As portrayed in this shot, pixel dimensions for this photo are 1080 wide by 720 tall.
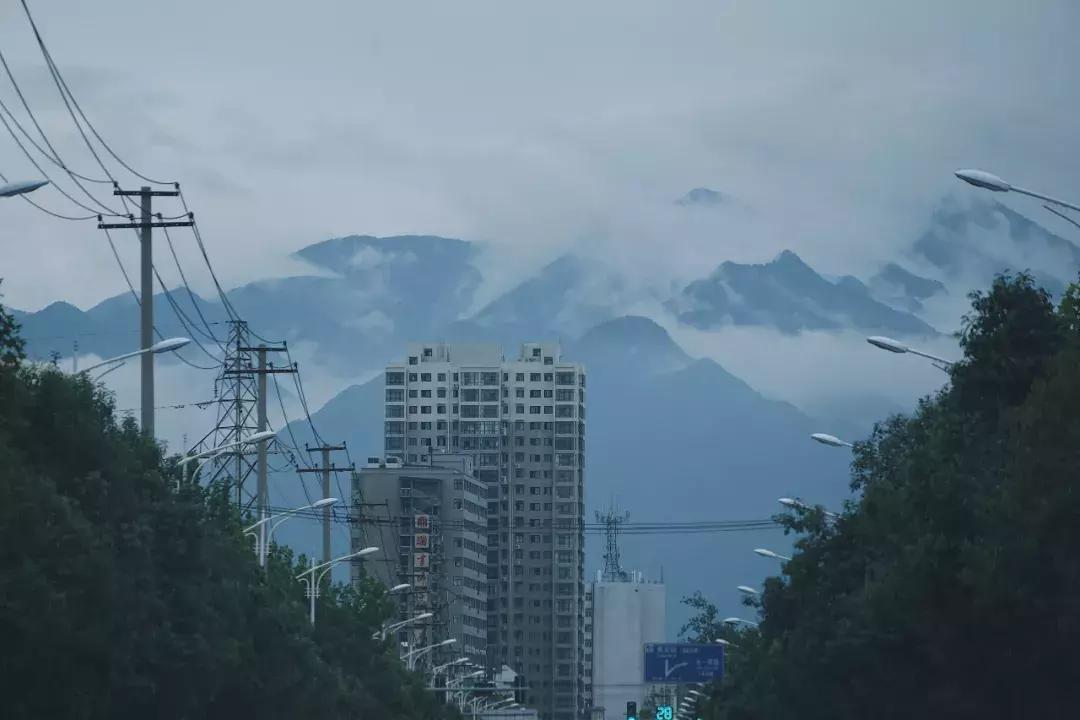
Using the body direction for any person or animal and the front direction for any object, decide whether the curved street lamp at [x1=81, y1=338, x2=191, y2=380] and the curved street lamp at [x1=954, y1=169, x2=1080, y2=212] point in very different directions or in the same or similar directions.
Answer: very different directions

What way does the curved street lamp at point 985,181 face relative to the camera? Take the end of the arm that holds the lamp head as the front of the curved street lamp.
to the viewer's left

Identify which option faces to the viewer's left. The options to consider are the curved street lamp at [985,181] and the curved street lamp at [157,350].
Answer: the curved street lamp at [985,181]

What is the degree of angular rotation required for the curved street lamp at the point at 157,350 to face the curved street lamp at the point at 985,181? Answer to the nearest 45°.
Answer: approximately 45° to its right

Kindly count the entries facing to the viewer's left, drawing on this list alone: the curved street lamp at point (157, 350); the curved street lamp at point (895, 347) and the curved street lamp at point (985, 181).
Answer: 2

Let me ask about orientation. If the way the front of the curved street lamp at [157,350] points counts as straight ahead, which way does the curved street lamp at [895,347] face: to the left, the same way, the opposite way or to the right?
the opposite way

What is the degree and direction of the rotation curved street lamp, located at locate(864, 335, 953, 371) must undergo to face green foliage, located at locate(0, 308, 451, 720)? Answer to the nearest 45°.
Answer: approximately 45° to its left

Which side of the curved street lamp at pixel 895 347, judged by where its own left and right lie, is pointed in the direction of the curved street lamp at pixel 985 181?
left

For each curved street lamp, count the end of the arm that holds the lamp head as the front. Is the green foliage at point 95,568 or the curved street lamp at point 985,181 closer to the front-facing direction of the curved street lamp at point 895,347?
the green foliage

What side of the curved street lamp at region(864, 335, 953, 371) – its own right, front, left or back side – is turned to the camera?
left

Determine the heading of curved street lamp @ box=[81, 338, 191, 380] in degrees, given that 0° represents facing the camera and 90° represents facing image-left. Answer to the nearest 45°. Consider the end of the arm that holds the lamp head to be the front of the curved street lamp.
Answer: approximately 270°
